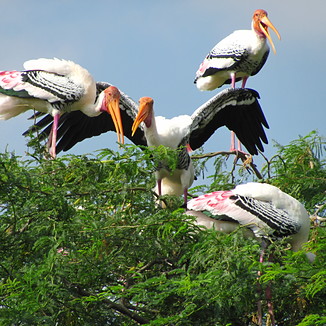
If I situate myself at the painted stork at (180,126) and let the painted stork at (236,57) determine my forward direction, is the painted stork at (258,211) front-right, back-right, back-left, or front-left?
back-right

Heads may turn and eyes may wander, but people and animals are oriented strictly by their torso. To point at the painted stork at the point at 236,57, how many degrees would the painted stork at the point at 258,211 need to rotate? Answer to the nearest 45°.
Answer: approximately 90° to its left

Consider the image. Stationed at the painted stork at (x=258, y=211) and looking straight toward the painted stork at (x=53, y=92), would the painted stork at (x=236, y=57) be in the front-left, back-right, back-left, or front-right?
front-right

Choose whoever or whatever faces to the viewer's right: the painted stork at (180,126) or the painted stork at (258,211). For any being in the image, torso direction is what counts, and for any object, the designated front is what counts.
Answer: the painted stork at (258,211)

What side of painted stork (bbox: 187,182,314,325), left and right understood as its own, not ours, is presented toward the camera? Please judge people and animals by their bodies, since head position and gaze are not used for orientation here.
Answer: right

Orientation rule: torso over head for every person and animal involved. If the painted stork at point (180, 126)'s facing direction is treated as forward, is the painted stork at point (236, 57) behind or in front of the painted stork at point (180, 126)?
behind

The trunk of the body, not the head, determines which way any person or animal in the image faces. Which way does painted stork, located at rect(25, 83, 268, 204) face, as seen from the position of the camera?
facing the viewer and to the left of the viewer

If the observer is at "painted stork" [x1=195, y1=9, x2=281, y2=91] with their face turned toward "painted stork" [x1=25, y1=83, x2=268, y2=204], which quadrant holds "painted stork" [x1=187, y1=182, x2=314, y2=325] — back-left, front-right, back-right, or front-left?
front-left

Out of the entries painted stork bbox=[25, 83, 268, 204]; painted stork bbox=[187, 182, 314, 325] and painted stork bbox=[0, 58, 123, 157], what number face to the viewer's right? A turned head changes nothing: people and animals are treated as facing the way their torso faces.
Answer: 2

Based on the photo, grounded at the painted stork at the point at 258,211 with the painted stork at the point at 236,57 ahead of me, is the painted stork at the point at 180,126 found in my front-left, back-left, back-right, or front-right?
front-left

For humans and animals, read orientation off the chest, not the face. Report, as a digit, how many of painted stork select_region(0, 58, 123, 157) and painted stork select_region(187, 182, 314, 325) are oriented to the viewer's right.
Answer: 2

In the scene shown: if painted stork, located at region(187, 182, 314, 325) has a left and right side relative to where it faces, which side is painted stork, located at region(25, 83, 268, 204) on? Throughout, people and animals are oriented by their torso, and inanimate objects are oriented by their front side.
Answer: on its left

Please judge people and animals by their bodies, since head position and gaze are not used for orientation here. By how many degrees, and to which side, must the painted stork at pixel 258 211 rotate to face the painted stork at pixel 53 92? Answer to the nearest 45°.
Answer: approximately 135° to its left

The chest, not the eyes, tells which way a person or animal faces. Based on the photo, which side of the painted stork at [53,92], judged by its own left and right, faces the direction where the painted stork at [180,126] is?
front

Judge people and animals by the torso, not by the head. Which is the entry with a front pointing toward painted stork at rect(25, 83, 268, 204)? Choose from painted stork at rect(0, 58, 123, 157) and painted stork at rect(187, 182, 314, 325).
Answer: painted stork at rect(0, 58, 123, 157)

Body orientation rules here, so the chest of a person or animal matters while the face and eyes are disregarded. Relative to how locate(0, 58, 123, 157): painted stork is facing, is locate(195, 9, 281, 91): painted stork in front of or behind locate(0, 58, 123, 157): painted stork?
in front

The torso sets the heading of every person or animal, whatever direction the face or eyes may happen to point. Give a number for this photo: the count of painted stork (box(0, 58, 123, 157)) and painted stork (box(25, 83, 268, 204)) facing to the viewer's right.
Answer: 1

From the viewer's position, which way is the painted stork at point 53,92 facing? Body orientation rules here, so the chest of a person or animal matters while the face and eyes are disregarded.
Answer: facing to the right of the viewer
